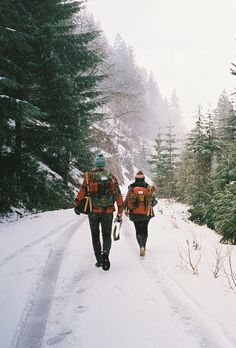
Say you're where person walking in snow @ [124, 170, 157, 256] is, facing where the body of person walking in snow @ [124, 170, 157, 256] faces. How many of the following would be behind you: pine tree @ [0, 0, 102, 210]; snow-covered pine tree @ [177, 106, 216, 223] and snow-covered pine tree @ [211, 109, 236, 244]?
0

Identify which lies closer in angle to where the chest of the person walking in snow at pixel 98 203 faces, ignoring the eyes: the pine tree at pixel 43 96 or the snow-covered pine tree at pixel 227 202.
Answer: the pine tree

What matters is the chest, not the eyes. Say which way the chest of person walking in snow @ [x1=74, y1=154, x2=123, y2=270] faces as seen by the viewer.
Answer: away from the camera

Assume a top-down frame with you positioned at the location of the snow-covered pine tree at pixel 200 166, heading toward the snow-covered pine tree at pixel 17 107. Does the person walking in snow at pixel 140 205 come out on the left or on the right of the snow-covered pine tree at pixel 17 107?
left

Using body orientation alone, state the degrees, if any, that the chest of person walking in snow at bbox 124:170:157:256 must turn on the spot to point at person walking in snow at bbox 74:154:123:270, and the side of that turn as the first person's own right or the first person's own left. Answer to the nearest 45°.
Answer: approximately 135° to the first person's own left

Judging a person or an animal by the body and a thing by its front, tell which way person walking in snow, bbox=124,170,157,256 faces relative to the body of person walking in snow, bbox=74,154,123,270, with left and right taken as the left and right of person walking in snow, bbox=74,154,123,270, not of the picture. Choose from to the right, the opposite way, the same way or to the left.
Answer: the same way

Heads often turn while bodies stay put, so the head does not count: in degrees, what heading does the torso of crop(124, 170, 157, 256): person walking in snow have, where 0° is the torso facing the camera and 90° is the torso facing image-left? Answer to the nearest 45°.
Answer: approximately 180°

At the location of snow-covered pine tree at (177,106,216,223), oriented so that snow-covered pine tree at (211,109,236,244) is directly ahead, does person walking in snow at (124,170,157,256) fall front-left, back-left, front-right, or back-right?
front-right

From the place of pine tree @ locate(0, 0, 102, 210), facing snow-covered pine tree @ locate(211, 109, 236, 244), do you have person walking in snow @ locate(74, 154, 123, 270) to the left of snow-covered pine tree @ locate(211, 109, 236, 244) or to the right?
right

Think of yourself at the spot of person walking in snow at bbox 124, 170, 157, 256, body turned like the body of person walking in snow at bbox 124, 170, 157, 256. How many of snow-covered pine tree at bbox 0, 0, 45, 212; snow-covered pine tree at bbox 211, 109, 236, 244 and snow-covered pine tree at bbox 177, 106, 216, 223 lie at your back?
0

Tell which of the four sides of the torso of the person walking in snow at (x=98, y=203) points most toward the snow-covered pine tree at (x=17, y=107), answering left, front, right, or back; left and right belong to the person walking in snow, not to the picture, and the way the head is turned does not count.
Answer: front

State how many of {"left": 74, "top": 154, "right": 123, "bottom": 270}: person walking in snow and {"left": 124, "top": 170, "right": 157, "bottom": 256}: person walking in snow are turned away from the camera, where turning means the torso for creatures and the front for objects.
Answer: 2

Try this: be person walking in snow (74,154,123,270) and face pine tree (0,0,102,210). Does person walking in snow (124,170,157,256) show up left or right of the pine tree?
right

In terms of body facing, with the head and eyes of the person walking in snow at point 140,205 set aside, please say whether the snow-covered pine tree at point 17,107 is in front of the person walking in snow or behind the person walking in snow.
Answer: in front

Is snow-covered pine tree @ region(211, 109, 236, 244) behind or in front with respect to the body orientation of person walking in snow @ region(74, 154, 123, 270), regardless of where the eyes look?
in front
